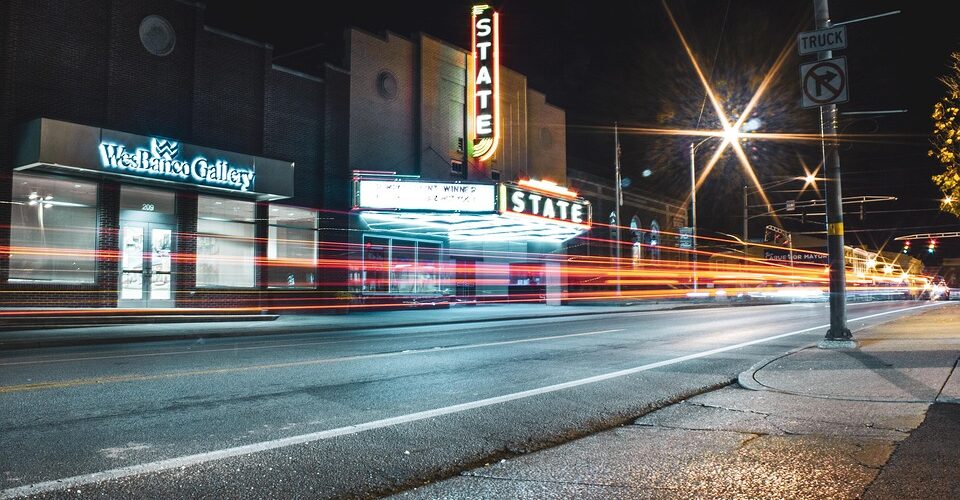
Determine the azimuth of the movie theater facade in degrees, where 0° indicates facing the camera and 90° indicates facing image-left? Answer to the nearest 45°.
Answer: approximately 315°

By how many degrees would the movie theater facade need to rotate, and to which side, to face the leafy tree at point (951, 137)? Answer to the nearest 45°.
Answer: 0° — it already faces it
